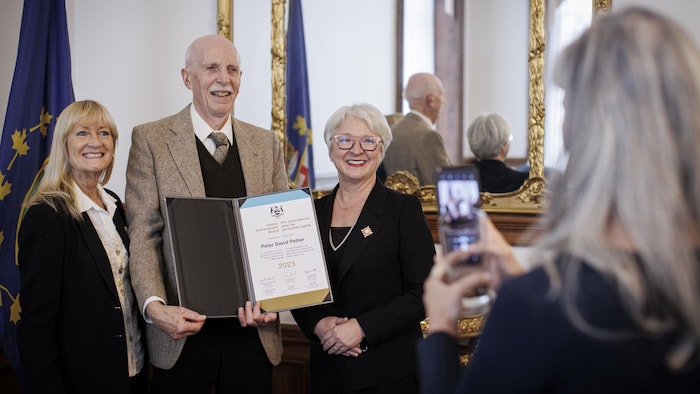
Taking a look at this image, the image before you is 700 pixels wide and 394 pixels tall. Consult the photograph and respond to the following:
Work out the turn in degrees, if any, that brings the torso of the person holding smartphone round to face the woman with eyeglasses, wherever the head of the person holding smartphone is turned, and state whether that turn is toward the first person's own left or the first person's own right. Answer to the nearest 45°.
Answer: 0° — they already face them

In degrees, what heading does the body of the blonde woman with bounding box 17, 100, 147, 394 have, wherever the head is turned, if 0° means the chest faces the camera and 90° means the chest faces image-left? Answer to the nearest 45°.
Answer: approximately 315°

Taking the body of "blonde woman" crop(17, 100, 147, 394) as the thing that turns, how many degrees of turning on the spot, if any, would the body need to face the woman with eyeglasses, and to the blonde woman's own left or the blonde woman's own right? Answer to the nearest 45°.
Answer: approximately 45° to the blonde woman's own left

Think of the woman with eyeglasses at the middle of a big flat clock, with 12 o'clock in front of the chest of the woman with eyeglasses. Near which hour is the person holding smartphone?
The person holding smartphone is roughly at 10 o'clock from the woman with eyeglasses.

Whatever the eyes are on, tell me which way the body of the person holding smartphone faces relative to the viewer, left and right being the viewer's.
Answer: facing away from the viewer and to the left of the viewer
